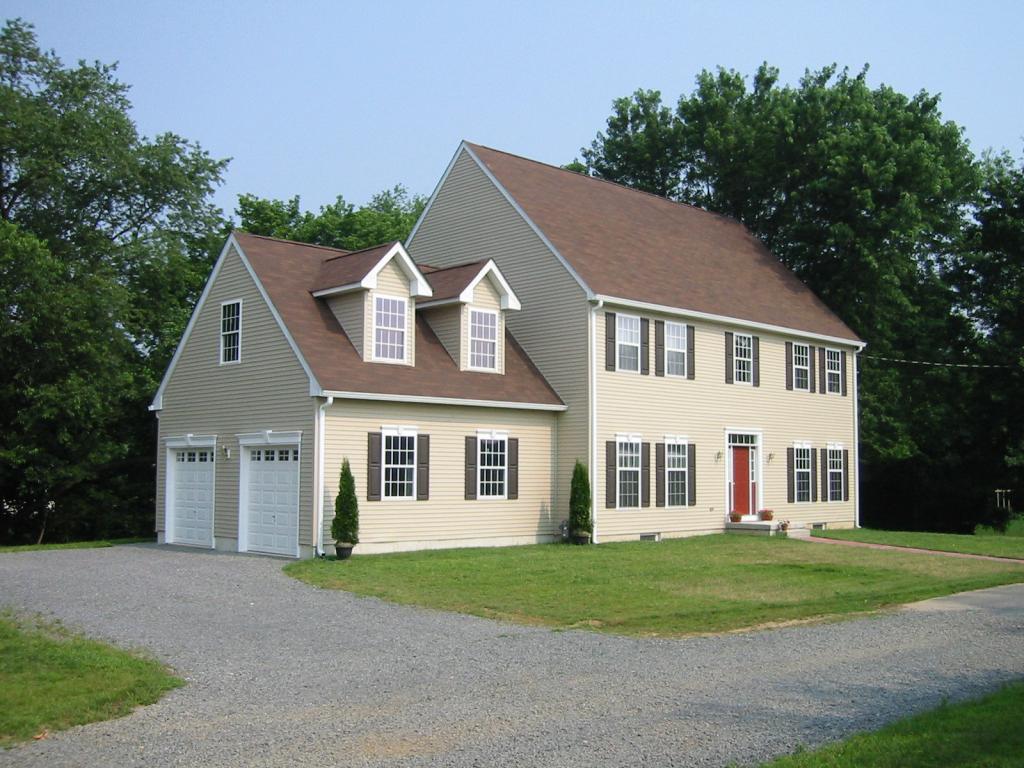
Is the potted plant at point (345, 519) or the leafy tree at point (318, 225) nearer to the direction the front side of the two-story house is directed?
the potted plant

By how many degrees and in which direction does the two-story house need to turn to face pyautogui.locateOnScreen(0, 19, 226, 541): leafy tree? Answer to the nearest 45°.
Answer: approximately 180°

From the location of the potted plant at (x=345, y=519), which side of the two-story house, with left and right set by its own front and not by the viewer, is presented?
right

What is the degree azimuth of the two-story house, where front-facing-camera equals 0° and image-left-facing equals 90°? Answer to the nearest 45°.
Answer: approximately 315°

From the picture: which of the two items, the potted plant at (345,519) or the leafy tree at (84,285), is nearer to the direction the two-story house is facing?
the potted plant
